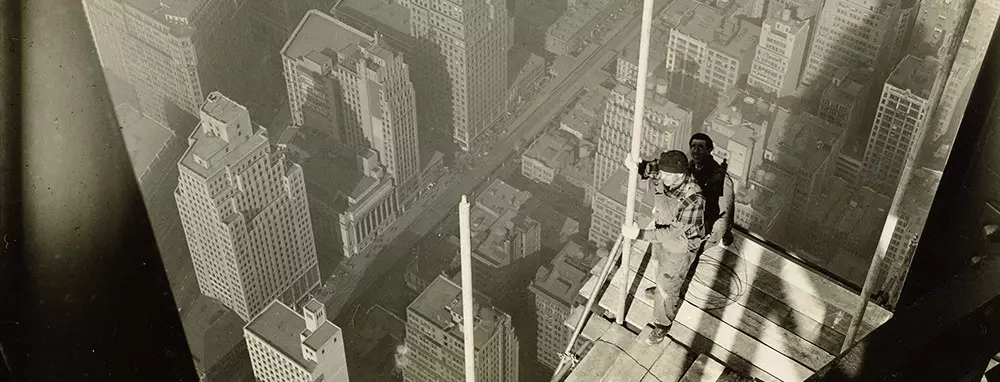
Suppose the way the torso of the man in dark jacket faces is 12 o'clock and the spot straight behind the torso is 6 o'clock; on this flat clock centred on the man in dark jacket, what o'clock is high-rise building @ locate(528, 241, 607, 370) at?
The high-rise building is roughly at 4 o'clock from the man in dark jacket.

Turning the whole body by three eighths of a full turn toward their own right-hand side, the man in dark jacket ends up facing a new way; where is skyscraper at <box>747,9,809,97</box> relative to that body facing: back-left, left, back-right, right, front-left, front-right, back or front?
front

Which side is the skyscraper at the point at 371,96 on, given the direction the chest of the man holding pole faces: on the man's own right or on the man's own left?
on the man's own right

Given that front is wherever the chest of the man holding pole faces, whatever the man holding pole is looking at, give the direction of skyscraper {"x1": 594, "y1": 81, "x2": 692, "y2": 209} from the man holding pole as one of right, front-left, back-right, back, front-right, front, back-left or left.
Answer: back-right

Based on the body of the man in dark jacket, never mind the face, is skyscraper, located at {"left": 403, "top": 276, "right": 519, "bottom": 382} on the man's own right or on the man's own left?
on the man's own right

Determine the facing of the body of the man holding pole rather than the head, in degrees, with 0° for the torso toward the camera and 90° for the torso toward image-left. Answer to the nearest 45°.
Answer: approximately 45°

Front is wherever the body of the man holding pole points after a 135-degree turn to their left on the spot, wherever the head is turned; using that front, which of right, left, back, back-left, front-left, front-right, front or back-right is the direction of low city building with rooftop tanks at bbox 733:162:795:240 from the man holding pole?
left

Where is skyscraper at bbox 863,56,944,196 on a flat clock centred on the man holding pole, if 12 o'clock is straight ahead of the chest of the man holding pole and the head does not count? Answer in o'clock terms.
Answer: The skyscraper is roughly at 5 o'clock from the man holding pole.

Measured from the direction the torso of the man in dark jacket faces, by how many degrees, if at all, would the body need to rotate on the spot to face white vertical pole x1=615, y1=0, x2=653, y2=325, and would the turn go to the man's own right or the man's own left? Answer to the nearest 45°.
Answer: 0° — they already face it

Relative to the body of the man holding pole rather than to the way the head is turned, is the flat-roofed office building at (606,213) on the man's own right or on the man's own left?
on the man's own right

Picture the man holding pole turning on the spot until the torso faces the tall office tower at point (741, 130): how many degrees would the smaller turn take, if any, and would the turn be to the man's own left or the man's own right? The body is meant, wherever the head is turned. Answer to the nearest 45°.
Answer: approximately 135° to the man's own right
